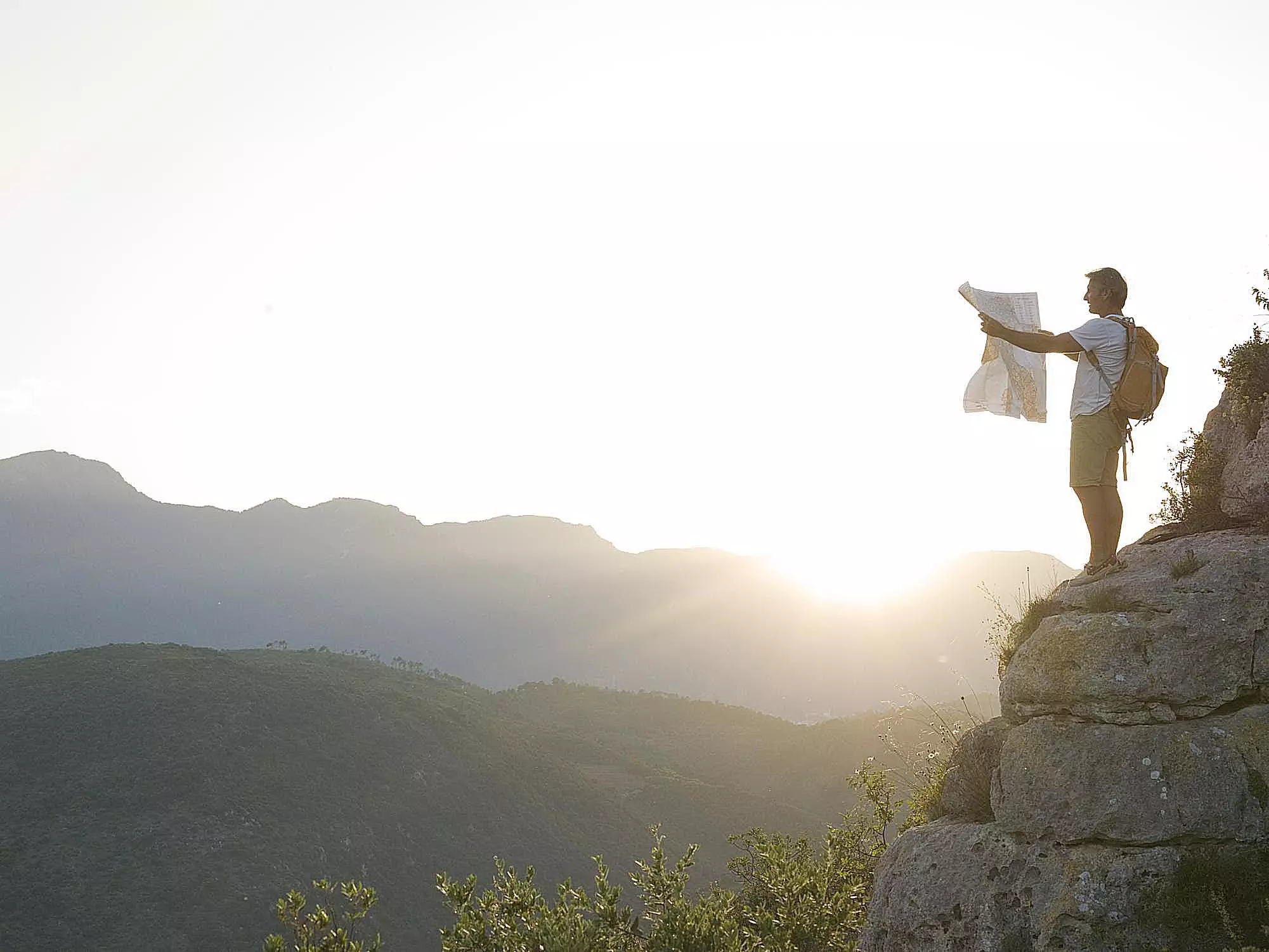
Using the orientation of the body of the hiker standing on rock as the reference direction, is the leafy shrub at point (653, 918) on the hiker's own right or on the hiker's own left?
on the hiker's own left

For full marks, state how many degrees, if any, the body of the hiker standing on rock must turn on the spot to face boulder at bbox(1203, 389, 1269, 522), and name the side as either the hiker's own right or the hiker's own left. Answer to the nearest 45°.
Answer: approximately 135° to the hiker's own right

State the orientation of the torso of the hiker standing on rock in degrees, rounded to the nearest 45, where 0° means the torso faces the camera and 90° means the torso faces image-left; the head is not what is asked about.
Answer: approximately 90°

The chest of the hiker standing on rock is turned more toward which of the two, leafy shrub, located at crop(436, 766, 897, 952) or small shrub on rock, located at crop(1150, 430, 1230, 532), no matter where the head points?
the leafy shrub

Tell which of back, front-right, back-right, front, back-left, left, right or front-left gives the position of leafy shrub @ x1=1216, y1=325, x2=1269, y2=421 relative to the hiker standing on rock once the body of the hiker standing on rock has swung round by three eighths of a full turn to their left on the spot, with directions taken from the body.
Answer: left
